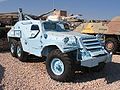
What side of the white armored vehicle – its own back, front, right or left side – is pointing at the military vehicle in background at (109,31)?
left

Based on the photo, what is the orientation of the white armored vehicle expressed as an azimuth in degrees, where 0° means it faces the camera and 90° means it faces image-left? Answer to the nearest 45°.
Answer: approximately 315°
